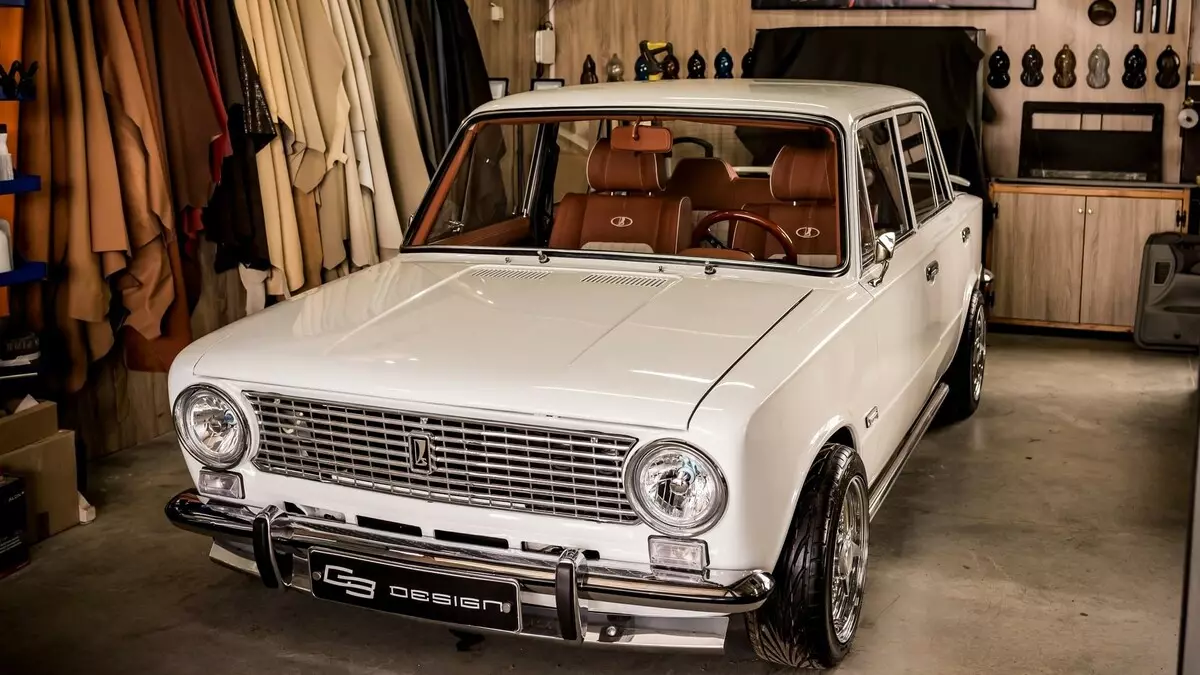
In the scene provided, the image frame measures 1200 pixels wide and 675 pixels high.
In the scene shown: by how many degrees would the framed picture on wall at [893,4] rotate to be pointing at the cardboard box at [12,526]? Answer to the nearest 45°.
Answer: approximately 45° to its right

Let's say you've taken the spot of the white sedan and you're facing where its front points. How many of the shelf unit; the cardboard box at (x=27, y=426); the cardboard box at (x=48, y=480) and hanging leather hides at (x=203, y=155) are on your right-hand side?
4

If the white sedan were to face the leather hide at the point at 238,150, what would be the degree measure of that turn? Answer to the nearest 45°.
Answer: approximately 90° to its right

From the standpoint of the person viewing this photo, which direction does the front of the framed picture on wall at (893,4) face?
facing the viewer

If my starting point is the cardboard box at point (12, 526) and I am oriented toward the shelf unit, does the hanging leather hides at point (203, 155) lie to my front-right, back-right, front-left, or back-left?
front-right

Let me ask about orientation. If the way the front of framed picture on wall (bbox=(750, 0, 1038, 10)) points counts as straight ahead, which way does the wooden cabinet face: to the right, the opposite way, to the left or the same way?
the same way

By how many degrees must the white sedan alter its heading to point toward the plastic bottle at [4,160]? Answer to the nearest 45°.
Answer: approximately 90° to its right

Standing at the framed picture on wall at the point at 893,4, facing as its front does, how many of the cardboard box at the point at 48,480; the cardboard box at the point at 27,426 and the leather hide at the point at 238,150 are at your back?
0

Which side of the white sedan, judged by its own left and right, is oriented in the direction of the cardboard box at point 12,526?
right

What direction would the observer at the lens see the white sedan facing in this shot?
facing the viewer and to the left of the viewer

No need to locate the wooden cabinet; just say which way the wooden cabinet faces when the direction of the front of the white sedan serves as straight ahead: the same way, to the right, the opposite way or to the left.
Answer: the same way

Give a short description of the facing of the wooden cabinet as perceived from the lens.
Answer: facing the viewer

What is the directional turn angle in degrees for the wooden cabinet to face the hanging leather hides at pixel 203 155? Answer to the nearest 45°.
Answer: approximately 45° to its right

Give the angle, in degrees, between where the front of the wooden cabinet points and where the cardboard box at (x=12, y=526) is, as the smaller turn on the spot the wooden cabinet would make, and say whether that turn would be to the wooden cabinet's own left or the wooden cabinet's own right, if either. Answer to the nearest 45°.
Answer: approximately 45° to the wooden cabinet's own right

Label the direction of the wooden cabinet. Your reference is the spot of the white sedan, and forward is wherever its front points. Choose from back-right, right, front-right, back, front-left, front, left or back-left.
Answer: back

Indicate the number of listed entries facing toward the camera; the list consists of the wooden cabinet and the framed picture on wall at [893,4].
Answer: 2

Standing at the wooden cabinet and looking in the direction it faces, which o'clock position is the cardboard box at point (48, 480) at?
The cardboard box is roughly at 1 o'clock from the wooden cabinet.
